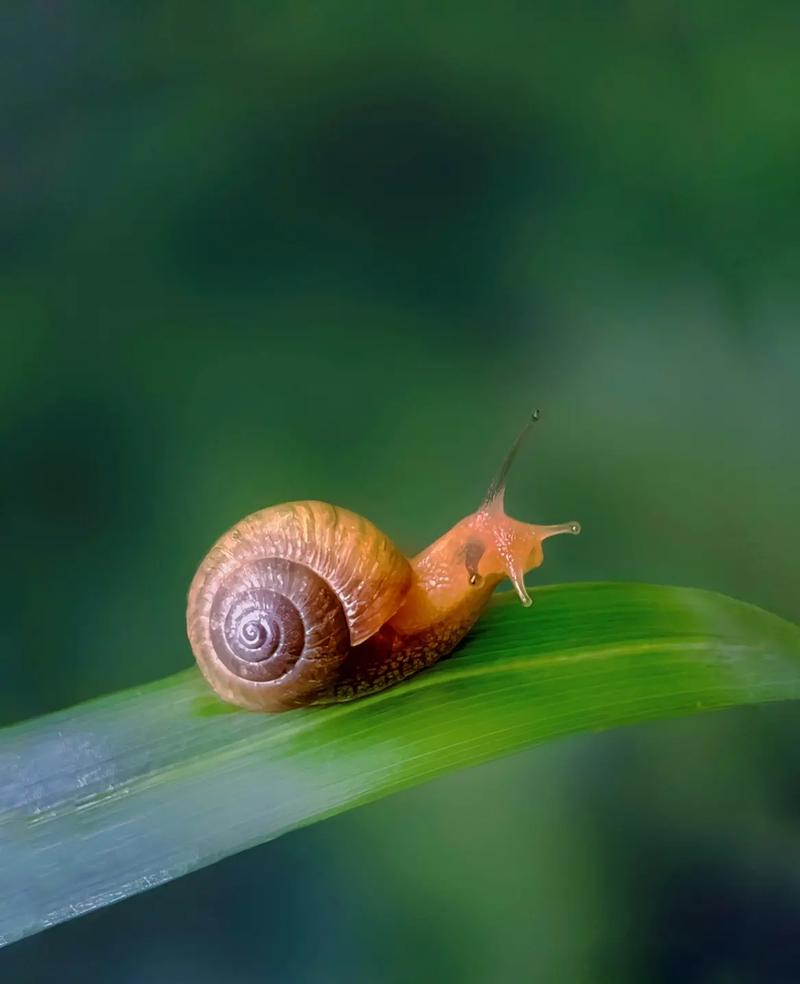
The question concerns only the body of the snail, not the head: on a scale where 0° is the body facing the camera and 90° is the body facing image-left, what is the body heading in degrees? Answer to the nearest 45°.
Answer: approximately 270°
